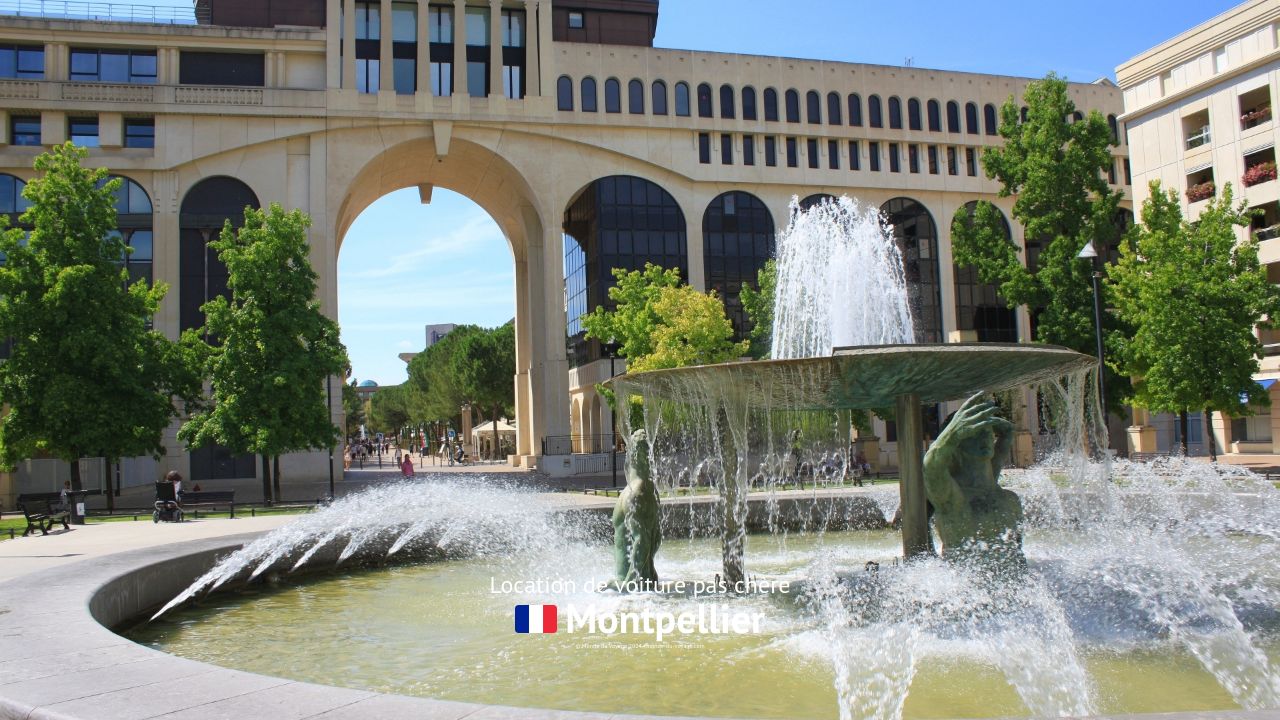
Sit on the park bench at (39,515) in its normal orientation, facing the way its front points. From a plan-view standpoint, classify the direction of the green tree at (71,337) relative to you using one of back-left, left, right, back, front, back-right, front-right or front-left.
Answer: back-left

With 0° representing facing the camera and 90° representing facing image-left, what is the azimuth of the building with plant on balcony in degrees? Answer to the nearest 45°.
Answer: approximately 45°

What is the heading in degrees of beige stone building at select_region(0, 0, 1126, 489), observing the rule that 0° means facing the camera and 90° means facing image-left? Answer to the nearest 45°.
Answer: approximately 0°

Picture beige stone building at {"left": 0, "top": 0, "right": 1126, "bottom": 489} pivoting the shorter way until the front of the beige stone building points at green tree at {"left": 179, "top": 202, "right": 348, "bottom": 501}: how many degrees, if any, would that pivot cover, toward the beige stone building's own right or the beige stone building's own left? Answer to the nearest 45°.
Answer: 0° — it already faces it

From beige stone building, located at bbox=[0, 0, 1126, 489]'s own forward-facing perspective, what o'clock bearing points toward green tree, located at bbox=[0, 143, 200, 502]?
The green tree is roughly at 1 o'clock from the beige stone building.

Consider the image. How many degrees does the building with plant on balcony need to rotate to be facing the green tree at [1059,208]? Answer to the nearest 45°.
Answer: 0° — it already faces it

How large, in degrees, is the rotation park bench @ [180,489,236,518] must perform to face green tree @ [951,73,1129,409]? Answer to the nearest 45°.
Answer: approximately 90° to its left

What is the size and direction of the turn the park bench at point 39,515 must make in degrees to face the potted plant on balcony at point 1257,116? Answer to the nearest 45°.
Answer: approximately 45° to its left

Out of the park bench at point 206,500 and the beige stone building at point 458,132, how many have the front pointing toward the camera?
2

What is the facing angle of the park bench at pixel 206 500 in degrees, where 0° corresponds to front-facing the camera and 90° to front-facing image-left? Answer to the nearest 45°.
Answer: approximately 0°
